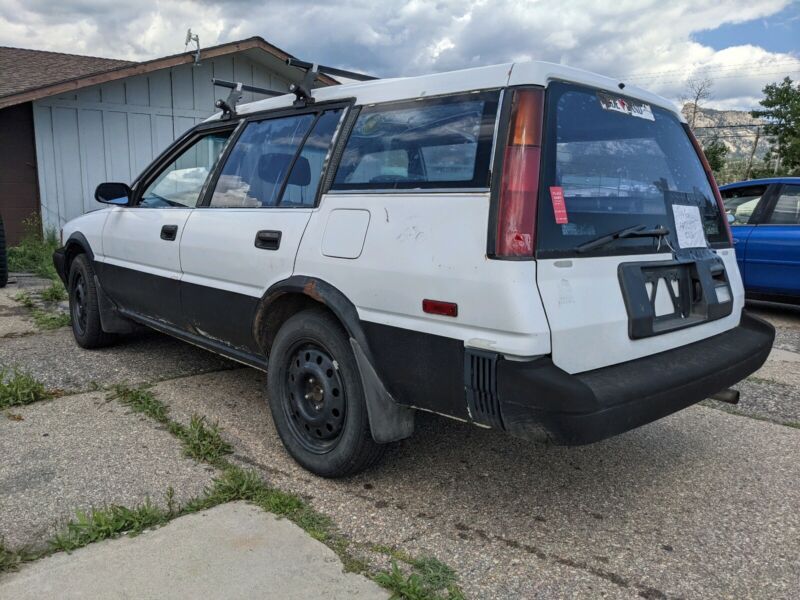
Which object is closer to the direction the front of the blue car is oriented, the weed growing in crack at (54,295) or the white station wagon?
the weed growing in crack

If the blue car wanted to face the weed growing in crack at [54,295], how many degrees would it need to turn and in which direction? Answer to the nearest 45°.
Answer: approximately 45° to its left

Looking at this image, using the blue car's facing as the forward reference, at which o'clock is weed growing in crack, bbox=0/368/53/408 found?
The weed growing in crack is roughly at 10 o'clock from the blue car.

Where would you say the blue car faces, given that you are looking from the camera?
facing to the left of the viewer

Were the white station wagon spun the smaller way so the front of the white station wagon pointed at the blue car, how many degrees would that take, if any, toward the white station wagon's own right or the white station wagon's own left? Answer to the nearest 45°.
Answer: approximately 90° to the white station wagon's own right

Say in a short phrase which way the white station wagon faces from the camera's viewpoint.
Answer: facing away from the viewer and to the left of the viewer

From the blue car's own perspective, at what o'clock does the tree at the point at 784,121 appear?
The tree is roughly at 3 o'clock from the blue car.
